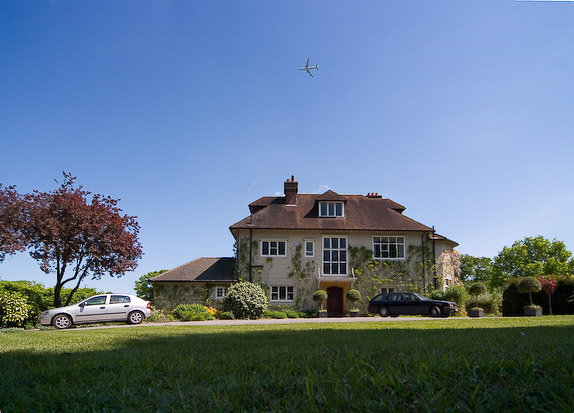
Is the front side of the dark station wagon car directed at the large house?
no

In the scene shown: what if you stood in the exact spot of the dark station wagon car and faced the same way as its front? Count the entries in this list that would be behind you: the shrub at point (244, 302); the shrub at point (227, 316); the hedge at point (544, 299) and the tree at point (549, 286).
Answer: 2

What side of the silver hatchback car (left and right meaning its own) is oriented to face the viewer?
left

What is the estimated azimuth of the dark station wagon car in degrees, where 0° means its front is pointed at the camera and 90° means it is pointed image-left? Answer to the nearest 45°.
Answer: approximately 270°

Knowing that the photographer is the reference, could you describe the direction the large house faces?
facing the viewer

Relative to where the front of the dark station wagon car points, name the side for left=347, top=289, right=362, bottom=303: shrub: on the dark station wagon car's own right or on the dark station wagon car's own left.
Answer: on the dark station wagon car's own left

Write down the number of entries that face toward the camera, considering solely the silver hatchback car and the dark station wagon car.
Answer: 0

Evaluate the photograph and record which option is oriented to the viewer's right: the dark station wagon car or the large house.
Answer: the dark station wagon car

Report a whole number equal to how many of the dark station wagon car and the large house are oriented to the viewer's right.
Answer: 1

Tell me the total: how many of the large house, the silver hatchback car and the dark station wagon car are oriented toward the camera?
1

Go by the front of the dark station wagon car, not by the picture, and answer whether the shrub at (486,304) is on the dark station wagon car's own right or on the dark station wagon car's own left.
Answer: on the dark station wagon car's own left

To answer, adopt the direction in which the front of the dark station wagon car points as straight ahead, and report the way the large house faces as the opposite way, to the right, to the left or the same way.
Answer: to the right

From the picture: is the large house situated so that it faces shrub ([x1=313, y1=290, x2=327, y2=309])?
yes

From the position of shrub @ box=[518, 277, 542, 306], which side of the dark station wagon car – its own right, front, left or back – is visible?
front

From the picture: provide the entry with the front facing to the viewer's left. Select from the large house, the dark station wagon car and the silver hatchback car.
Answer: the silver hatchback car

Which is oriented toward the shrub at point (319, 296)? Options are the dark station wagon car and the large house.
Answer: the large house
